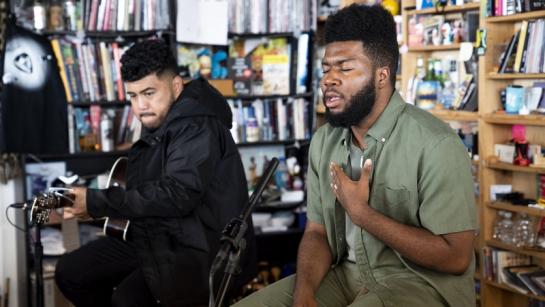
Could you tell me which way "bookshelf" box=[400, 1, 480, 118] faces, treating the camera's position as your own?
facing the viewer and to the left of the viewer

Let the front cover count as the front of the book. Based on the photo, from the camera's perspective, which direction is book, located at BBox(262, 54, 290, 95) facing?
toward the camera

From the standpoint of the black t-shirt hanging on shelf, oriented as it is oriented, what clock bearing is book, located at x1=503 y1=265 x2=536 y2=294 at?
The book is roughly at 10 o'clock from the black t-shirt hanging on shelf.

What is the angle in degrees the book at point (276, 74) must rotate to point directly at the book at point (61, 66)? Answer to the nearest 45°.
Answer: approximately 45° to its right

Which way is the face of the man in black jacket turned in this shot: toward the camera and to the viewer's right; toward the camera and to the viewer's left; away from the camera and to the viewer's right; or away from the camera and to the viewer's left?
toward the camera and to the viewer's left

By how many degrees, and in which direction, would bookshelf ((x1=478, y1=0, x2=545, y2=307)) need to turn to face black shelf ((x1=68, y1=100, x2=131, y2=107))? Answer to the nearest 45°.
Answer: approximately 45° to its right

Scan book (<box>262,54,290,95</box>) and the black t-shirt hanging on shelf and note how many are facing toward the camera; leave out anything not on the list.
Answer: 2

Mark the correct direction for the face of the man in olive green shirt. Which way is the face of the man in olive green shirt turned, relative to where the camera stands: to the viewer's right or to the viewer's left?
to the viewer's left

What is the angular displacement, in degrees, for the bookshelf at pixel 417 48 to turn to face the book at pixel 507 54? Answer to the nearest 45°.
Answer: approximately 90° to its left

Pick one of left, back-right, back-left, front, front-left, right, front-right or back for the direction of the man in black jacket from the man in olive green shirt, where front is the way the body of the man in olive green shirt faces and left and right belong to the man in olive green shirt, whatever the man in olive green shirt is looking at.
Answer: right

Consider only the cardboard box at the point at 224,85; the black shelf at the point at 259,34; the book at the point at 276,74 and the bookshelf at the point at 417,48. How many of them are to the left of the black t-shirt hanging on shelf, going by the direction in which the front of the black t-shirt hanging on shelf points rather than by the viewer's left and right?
4
